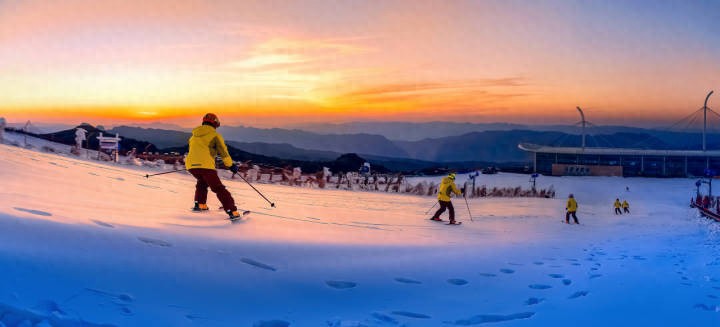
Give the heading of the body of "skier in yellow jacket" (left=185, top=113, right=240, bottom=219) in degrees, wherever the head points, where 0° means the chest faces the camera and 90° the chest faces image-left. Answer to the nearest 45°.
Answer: approximately 225°
